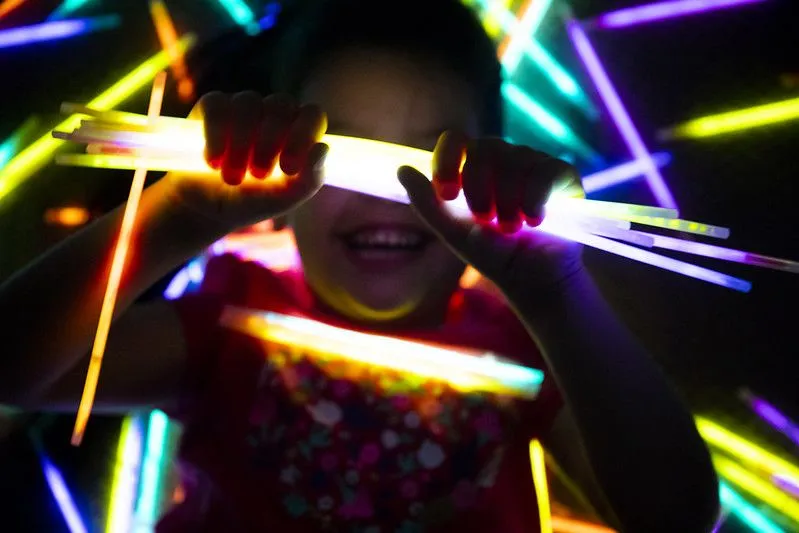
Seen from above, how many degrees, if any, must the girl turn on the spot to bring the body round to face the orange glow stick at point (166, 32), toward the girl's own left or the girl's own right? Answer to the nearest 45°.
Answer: approximately 135° to the girl's own right

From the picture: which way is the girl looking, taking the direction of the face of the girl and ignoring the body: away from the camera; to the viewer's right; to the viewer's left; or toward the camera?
toward the camera

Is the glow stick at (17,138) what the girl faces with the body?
no

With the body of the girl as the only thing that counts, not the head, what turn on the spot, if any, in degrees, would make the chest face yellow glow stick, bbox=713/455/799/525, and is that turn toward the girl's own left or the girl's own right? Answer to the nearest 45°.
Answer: approximately 90° to the girl's own left

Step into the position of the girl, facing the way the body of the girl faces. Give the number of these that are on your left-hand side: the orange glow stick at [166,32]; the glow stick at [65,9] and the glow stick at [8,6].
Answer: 0

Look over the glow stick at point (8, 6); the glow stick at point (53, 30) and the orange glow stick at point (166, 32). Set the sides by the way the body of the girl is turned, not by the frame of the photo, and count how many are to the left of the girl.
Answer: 0

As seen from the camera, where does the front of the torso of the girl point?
toward the camera

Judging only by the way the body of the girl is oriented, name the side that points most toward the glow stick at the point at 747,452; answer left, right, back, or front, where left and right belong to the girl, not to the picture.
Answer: left

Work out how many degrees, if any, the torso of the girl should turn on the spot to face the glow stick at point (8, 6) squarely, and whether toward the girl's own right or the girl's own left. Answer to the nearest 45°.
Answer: approximately 90° to the girl's own right

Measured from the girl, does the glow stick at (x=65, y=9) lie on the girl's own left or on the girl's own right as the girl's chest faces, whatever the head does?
on the girl's own right
